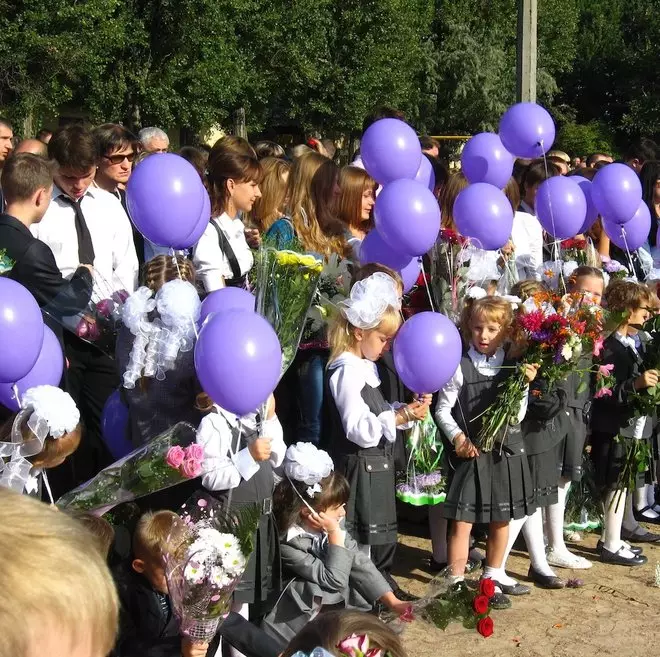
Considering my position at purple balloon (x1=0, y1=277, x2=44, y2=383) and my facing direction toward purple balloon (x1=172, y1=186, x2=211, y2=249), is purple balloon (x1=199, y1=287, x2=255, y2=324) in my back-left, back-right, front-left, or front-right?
front-right

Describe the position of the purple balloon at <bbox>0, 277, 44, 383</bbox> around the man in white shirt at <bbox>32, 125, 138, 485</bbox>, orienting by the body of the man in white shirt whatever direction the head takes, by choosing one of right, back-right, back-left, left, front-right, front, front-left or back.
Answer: front

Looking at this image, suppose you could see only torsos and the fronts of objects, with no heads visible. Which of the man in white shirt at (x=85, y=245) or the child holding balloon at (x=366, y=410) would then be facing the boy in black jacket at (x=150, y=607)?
the man in white shirt

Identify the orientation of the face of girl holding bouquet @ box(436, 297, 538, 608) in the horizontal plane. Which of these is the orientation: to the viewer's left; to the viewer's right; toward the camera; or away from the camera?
toward the camera

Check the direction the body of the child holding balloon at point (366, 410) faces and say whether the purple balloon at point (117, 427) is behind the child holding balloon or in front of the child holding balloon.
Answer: behind

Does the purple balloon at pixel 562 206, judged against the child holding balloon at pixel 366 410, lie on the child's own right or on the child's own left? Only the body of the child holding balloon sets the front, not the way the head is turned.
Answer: on the child's own left

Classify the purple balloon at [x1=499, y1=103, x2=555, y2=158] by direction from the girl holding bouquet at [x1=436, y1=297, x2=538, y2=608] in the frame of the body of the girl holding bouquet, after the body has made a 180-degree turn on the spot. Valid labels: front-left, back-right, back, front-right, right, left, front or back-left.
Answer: front

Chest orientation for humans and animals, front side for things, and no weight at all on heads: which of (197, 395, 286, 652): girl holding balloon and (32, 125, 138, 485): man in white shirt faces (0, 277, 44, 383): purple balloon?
the man in white shirt

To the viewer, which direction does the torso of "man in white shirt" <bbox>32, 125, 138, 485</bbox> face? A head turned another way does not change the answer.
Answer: toward the camera

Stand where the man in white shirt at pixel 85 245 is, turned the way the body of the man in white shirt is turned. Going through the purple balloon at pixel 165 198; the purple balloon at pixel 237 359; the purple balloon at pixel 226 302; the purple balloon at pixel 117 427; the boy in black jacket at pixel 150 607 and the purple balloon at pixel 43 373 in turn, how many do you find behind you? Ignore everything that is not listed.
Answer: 0

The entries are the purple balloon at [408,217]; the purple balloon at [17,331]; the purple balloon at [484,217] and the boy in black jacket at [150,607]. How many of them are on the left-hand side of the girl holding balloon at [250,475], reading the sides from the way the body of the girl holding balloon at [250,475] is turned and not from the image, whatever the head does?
2

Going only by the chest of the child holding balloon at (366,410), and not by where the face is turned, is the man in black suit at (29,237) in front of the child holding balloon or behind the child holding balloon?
behind

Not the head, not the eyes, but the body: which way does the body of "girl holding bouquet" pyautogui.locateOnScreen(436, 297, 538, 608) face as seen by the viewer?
toward the camera
